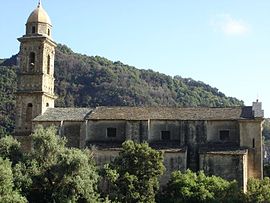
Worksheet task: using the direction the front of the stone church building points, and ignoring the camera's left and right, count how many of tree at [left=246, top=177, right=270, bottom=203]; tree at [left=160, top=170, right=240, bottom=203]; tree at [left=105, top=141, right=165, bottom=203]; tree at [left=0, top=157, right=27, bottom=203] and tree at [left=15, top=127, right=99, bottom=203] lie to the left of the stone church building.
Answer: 0

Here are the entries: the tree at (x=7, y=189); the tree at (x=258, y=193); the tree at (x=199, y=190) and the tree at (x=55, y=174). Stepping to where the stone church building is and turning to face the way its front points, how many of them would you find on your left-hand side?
0

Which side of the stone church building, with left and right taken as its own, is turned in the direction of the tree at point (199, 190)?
right

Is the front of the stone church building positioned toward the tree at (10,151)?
no

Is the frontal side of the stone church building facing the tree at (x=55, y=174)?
no

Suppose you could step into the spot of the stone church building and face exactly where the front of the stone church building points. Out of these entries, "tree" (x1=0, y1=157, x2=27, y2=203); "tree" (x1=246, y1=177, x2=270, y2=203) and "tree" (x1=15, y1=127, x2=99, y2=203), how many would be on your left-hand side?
0

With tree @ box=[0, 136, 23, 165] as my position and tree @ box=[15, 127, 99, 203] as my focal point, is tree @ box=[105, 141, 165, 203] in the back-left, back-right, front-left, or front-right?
front-left

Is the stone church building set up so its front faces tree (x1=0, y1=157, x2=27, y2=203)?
no
